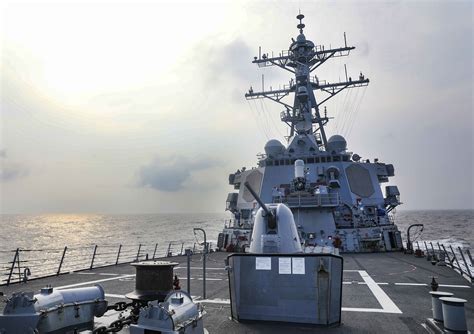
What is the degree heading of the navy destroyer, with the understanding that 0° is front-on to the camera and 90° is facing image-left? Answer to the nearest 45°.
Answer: approximately 0°
